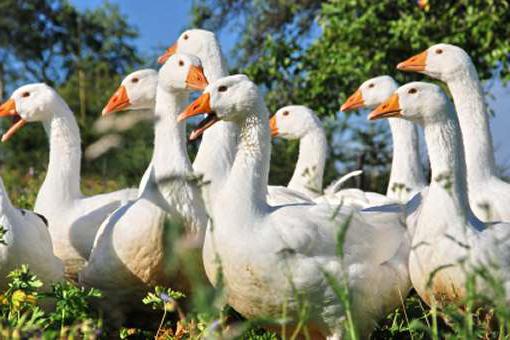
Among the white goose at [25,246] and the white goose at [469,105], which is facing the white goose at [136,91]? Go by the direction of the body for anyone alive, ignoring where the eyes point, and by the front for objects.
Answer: the white goose at [469,105]

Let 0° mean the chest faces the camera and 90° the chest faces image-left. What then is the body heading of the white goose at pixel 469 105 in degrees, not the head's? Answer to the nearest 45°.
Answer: approximately 90°

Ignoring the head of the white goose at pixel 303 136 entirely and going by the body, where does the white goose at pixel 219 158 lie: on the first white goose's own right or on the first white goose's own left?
on the first white goose's own left

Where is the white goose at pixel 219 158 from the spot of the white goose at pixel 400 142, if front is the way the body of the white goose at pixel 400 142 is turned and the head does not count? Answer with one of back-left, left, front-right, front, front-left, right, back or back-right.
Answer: front-left

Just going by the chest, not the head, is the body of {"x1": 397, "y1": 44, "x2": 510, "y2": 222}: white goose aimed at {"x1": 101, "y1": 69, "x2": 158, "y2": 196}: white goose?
yes

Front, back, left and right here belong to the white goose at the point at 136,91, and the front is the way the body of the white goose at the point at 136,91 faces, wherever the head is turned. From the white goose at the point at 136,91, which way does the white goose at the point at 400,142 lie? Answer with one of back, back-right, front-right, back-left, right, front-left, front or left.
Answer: back

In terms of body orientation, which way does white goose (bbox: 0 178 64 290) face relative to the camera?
to the viewer's left

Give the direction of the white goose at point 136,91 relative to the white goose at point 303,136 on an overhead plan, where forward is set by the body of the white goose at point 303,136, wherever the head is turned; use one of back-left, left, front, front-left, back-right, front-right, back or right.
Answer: front-left

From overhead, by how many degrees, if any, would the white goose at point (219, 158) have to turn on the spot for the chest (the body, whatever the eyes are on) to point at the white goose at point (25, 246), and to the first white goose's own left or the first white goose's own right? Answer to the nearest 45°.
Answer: approximately 45° to the first white goose's own left

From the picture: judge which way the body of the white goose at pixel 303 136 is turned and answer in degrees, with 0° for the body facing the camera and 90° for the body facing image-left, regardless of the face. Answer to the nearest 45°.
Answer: approximately 90°
